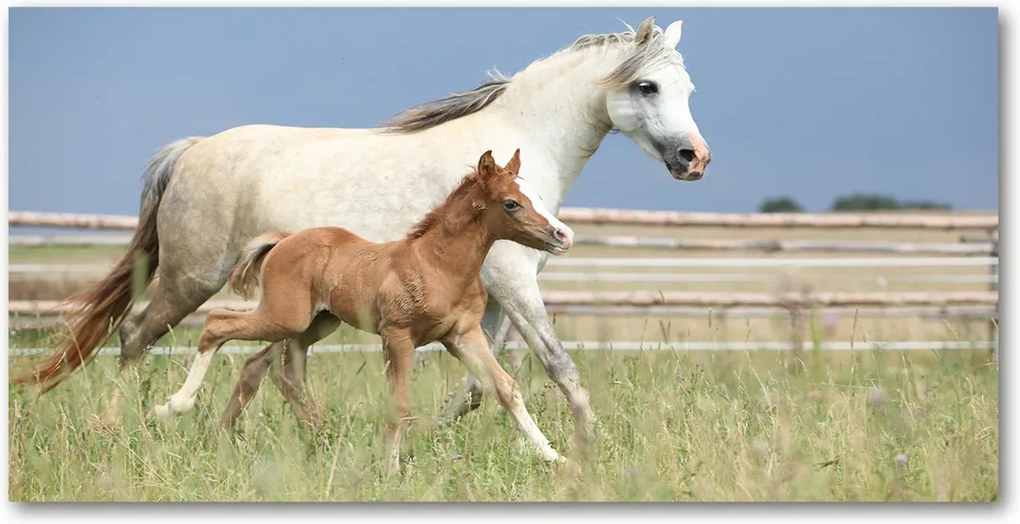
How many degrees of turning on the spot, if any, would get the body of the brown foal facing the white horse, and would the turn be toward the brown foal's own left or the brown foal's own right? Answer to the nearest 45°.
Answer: approximately 90° to the brown foal's own left

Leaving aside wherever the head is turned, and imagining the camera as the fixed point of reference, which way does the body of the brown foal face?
to the viewer's right

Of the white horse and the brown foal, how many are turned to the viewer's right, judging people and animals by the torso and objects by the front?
2

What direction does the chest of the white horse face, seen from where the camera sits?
to the viewer's right

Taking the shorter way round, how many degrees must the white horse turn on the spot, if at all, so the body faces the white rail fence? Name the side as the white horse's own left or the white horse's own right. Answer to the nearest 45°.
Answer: approximately 45° to the white horse's own left

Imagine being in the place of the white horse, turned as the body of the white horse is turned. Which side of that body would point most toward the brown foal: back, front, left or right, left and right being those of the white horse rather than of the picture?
right

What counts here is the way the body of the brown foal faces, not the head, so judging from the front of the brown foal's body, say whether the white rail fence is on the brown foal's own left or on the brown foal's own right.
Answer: on the brown foal's own left
